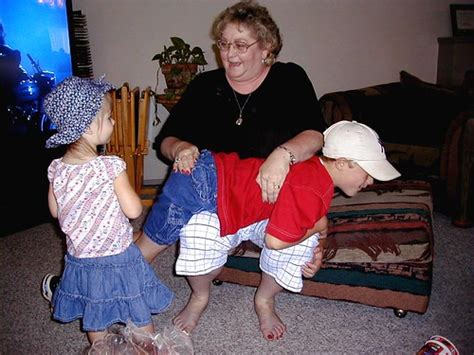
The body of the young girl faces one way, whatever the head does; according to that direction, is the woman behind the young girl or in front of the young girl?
in front

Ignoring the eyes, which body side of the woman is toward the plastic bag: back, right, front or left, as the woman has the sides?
front

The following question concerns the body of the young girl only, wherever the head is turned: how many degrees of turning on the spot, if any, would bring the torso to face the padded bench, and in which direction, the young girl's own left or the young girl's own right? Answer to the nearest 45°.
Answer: approximately 45° to the young girl's own right

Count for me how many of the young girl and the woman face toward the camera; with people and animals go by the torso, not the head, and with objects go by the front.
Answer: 1

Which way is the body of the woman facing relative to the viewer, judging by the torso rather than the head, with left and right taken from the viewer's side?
facing the viewer

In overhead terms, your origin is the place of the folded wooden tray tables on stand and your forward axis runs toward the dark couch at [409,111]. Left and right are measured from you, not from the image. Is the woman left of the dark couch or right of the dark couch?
right

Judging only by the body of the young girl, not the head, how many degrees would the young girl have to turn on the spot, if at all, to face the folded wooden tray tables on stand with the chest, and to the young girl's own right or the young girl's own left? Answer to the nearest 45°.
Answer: approximately 45° to the young girl's own left

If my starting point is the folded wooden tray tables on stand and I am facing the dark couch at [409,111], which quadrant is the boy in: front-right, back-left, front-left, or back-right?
front-right

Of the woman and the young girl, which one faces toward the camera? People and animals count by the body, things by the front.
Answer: the woman

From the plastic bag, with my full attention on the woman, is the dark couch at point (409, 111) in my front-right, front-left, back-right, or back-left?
front-right

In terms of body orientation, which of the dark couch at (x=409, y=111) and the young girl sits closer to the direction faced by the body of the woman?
the young girl

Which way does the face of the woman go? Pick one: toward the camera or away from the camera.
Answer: toward the camera

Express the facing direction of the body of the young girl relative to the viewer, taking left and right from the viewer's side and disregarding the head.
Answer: facing away from the viewer and to the right of the viewer

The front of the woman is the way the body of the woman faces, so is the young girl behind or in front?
in front

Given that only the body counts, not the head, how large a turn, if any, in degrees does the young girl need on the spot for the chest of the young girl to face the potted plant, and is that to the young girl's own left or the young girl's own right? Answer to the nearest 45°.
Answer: approximately 45° to the young girl's own left

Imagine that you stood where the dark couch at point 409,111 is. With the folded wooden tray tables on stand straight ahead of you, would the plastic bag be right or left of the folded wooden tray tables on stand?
left
